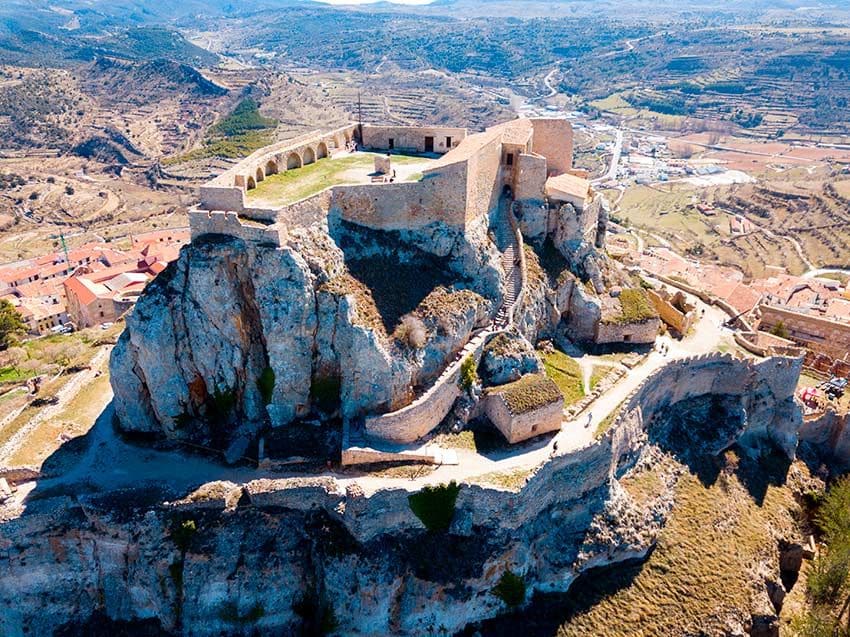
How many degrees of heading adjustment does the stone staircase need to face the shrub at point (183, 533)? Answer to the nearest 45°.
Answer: approximately 45° to its right

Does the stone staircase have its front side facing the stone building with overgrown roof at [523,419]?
yes

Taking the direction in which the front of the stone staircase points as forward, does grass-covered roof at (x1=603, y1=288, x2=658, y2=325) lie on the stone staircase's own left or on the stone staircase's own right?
on the stone staircase's own left

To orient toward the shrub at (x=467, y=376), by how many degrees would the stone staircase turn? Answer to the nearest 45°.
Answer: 0° — it already faces it

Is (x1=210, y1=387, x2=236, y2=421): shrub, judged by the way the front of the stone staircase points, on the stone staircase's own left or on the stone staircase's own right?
on the stone staircase's own right

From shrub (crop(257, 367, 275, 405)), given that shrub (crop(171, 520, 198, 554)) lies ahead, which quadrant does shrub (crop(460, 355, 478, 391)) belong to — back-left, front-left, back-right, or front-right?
back-left

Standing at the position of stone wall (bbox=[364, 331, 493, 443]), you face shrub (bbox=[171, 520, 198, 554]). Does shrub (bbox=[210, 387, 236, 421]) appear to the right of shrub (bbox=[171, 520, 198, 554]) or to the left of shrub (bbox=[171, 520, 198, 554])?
right

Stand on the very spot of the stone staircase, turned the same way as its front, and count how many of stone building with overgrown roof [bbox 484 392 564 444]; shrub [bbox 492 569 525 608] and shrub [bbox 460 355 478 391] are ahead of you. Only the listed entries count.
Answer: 3

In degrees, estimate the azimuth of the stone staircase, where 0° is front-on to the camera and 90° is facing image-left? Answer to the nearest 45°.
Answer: approximately 0°

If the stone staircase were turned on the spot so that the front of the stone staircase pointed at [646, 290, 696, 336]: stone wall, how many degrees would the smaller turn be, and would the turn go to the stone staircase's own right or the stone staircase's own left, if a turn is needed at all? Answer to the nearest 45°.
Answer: approximately 135° to the stone staircase's own left
